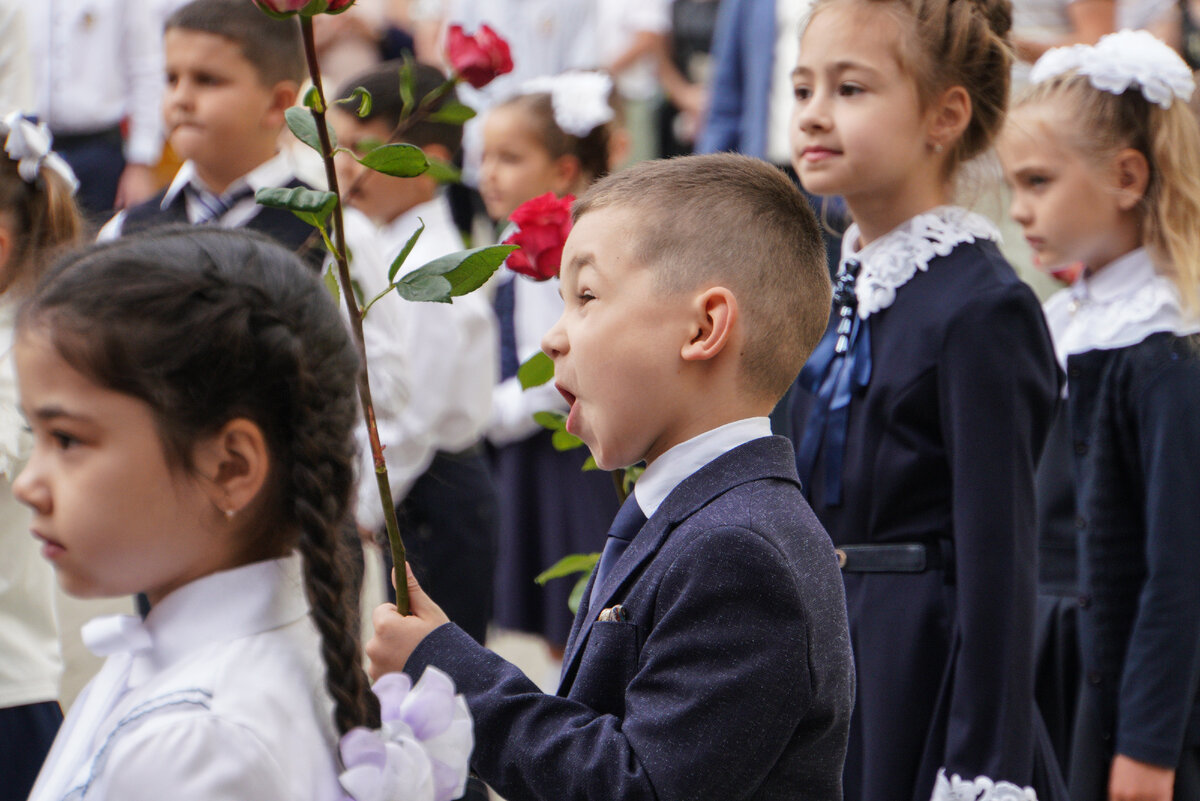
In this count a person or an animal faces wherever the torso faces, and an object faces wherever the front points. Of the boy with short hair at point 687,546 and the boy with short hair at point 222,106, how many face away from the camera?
0

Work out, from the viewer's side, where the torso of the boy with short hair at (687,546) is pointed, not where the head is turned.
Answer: to the viewer's left

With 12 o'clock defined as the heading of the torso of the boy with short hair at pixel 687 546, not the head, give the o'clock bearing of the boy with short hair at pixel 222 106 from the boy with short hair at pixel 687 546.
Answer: the boy with short hair at pixel 222 106 is roughly at 2 o'clock from the boy with short hair at pixel 687 546.

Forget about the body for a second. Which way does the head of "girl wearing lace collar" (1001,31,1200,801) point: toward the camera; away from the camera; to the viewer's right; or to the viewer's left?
to the viewer's left

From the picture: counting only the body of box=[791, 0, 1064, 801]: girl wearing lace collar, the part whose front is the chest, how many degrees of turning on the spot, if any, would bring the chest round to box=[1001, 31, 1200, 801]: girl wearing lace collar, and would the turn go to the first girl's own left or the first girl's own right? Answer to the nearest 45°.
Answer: approximately 180°

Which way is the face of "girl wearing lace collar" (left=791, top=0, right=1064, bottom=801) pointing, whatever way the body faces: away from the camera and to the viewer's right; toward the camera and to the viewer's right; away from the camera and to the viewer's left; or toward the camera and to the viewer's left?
toward the camera and to the viewer's left

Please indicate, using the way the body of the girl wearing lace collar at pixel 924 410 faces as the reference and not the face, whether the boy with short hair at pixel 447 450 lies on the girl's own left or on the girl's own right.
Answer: on the girl's own right

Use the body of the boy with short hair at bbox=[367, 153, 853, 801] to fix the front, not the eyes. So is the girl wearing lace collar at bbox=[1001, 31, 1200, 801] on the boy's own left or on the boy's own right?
on the boy's own right

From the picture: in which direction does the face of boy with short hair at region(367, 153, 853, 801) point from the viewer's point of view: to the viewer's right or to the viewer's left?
to the viewer's left

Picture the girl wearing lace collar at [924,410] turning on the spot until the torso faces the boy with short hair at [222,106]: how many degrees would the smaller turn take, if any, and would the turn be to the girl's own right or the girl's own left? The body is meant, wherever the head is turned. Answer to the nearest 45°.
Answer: approximately 90° to the girl's own right
